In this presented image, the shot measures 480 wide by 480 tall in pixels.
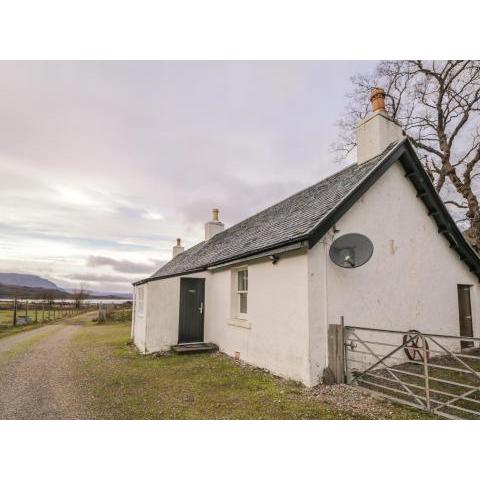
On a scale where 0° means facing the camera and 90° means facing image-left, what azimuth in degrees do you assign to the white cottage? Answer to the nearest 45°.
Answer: approximately 45°

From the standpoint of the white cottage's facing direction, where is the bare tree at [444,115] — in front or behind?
behind

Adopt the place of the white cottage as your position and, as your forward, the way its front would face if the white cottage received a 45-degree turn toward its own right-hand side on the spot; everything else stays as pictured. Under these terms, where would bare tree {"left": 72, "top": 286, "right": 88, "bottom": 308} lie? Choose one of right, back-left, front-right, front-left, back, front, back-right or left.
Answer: front-right
